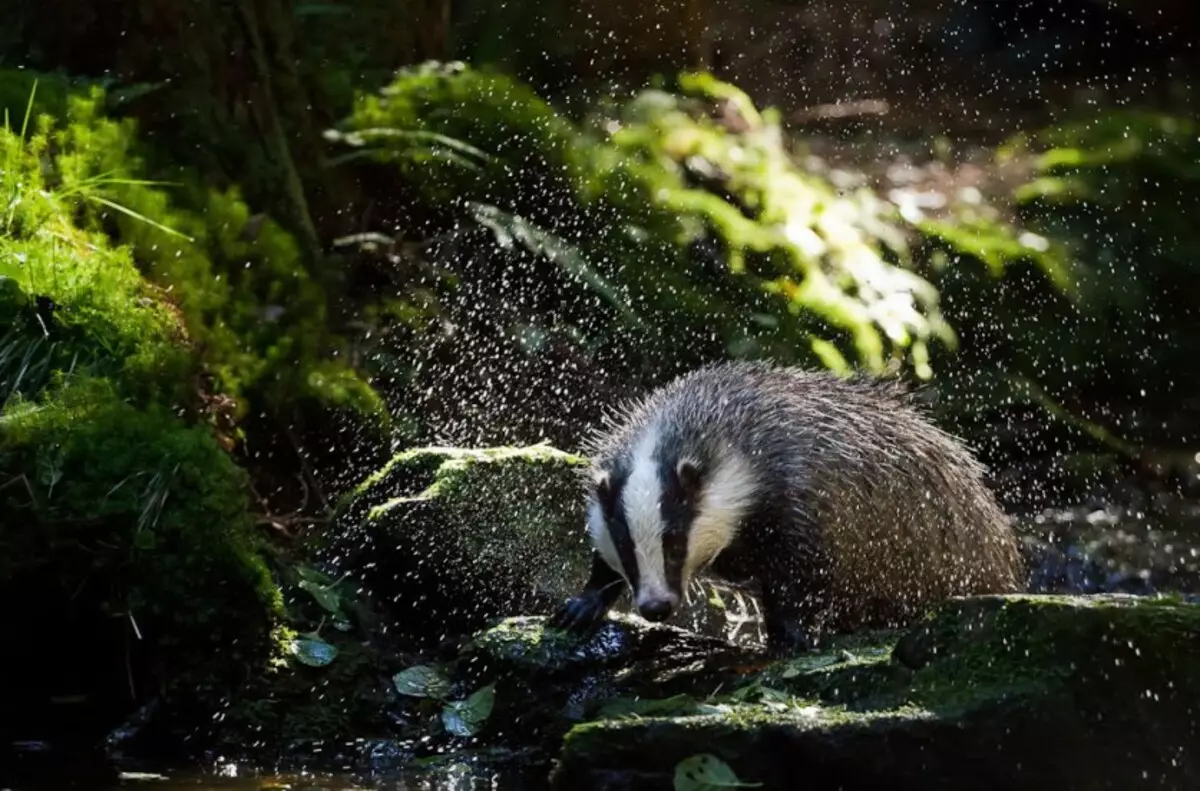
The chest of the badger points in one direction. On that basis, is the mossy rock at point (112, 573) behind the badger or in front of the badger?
in front

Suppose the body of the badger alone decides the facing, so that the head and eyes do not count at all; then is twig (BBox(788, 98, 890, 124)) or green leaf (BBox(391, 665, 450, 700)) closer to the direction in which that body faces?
the green leaf

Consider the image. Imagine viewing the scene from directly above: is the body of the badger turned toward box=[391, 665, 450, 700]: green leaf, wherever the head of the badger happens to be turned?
yes

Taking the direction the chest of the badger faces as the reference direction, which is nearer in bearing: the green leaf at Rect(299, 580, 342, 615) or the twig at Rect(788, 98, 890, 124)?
the green leaf

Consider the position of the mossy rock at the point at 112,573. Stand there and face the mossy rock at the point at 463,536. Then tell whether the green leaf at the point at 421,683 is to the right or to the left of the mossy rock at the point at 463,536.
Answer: right

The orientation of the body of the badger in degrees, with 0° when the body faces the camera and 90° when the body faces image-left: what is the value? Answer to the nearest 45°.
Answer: approximately 45°

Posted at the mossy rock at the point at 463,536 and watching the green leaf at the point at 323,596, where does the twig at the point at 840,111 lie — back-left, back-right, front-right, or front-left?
back-right

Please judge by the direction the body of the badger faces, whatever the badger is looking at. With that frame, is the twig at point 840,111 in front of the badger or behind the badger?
behind

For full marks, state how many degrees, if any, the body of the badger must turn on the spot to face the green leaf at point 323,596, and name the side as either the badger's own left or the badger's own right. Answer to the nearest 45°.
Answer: approximately 45° to the badger's own right
